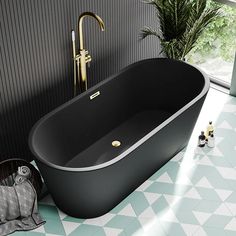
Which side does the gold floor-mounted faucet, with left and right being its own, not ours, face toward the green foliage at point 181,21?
left

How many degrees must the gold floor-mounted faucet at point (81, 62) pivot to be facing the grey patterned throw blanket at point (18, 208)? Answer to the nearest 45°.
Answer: approximately 90° to its right

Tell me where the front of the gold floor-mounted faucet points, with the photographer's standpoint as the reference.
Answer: facing the viewer and to the right of the viewer

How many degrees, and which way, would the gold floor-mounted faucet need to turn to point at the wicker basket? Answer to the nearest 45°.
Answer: approximately 90° to its right

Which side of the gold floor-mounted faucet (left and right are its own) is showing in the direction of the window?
left

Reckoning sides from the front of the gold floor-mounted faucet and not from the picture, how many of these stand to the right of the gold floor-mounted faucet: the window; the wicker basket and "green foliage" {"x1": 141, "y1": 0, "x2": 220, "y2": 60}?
1
